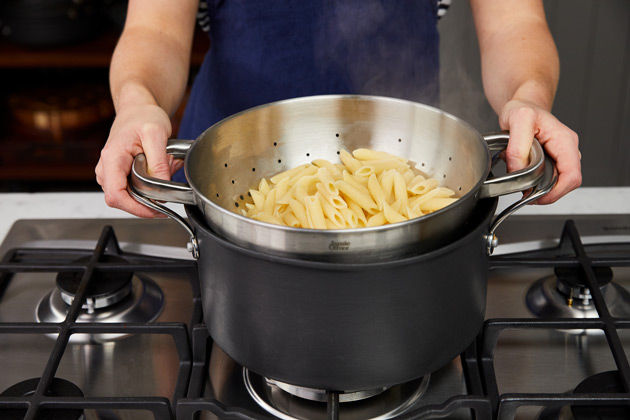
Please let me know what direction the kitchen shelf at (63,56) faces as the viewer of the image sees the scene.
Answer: facing the viewer

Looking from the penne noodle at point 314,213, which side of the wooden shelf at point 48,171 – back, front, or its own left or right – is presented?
front

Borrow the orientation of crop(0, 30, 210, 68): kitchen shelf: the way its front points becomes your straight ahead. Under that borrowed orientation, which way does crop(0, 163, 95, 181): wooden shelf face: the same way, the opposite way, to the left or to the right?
the same way

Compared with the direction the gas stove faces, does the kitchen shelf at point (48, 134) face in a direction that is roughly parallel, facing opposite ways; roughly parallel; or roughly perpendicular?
roughly parallel, facing opposite ways

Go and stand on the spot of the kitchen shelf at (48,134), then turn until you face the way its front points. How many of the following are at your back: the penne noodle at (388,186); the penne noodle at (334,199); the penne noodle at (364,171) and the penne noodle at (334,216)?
0

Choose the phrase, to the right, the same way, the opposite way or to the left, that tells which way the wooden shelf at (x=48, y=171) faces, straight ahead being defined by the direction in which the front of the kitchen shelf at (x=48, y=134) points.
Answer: the same way

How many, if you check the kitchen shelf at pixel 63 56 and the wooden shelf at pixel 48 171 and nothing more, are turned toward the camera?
2

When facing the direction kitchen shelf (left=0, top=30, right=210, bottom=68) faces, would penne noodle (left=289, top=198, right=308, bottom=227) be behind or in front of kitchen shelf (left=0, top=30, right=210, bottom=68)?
in front

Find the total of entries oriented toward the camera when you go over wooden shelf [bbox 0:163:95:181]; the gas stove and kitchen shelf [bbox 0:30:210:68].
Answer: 2

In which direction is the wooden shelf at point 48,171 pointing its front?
toward the camera

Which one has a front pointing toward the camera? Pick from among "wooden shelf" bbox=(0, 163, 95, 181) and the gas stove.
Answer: the wooden shelf

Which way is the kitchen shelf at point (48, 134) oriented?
toward the camera

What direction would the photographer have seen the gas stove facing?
facing away from the viewer
